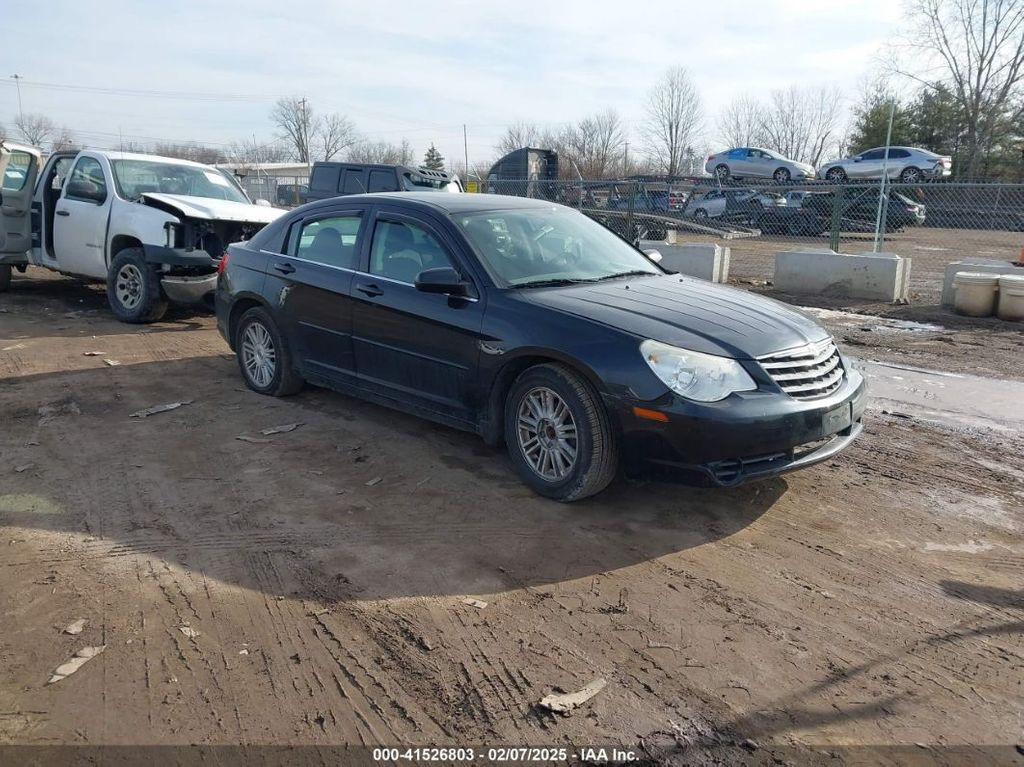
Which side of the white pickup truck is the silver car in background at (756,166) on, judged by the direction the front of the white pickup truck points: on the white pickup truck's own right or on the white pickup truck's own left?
on the white pickup truck's own left

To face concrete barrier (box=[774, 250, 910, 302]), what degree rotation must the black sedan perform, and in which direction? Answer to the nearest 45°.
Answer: approximately 90° to its left

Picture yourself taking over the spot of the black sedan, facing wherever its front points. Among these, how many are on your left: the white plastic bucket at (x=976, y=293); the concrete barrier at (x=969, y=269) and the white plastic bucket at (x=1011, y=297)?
3

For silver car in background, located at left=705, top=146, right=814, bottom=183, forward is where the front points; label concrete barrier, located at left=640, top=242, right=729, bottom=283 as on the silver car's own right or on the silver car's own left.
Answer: on the silver car's own right

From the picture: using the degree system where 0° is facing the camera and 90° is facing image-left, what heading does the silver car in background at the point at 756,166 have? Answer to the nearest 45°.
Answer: approximately 315°

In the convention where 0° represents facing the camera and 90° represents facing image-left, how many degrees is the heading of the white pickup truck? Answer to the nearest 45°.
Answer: approximately 315°

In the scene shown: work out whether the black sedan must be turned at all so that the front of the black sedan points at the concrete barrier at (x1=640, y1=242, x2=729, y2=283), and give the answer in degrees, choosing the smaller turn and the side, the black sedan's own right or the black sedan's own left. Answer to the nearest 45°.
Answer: approximately 135° to the black sedan's own left

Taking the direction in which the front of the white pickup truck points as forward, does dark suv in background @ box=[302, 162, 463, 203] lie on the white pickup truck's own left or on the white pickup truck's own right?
on the white pickup truck's own left

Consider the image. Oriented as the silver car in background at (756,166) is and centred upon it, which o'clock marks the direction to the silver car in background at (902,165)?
the silver car in background at (902,165) is roughly at 11 o'clock from the silver car in background at (756,166).

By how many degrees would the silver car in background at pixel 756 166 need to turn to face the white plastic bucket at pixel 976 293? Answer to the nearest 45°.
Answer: approximately 45° to its right
